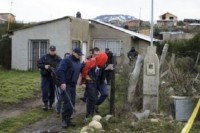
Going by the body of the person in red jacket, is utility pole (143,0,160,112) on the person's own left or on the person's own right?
on the person's own left

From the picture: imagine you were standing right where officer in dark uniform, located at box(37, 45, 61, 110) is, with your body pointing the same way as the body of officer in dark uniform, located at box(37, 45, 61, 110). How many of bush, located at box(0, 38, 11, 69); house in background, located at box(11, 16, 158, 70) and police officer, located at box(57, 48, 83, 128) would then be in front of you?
1

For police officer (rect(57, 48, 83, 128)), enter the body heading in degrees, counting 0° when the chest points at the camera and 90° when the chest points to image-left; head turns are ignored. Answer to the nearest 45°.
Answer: approximately 315°

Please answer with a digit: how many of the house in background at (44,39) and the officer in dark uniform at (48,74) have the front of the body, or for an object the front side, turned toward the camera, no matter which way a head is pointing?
2

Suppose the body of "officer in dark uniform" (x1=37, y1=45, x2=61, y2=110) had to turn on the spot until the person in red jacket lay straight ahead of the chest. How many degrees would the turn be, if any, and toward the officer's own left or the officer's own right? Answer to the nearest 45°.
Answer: approximately 45° to the officer's own left

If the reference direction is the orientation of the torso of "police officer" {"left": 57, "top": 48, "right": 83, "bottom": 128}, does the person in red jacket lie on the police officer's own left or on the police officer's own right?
on the police officer's own left
